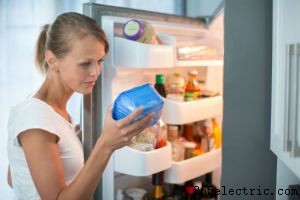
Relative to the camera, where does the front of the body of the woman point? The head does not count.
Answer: to the viewer's right
